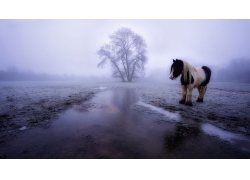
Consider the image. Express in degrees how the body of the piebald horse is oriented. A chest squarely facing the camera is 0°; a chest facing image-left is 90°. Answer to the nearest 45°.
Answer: approximately 45°

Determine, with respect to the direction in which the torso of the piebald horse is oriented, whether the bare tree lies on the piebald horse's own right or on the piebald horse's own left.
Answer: on the piebald horse's own right
